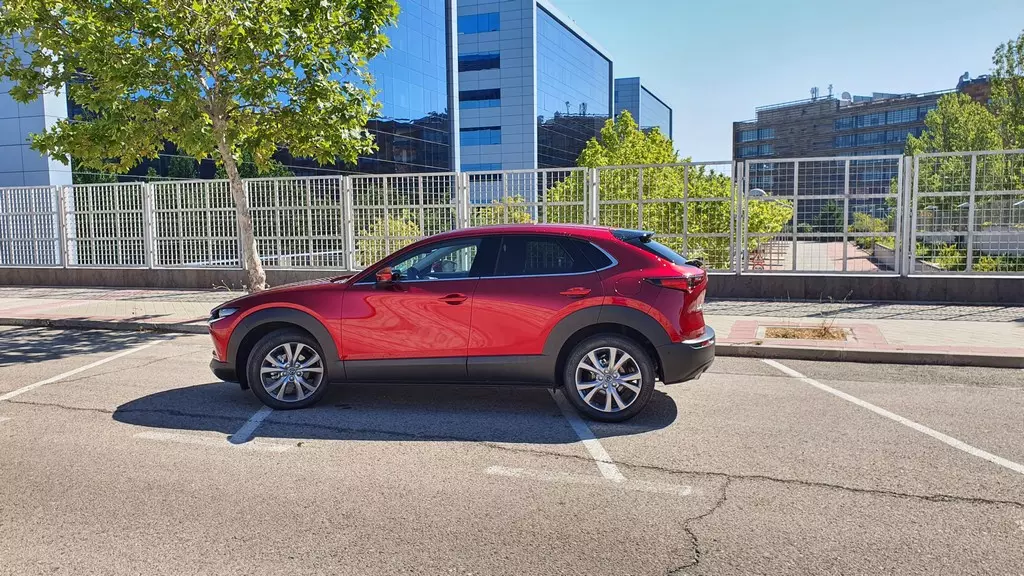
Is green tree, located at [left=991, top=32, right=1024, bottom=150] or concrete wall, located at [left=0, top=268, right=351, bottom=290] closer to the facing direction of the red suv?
the concrete wall

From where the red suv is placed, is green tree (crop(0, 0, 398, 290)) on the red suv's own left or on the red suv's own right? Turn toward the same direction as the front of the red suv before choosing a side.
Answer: on the red suv's own right

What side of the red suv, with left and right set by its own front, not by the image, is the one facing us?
left

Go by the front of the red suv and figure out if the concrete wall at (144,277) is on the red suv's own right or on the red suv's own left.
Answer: on the red suv's own right

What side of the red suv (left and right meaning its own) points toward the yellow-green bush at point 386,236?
right

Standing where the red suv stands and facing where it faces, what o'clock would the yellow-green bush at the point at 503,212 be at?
The yellow-green bush is roughly at 3 o'clock from the red suv.

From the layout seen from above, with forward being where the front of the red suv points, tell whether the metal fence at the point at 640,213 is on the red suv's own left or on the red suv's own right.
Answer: on the red suv's own right

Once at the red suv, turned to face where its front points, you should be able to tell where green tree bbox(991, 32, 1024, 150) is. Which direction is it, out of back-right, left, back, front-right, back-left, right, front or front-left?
back-right
